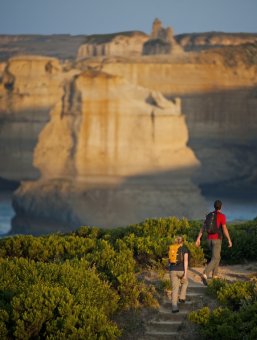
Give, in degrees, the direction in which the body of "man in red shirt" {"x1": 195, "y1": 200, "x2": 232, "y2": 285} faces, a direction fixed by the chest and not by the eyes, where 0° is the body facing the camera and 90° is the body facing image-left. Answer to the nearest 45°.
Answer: approximately 225°

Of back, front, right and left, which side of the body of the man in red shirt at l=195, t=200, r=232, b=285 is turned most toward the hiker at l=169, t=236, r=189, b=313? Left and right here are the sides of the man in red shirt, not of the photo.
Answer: back

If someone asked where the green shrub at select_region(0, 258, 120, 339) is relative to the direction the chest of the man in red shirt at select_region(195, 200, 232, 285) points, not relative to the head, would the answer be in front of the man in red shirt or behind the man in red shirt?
behind
